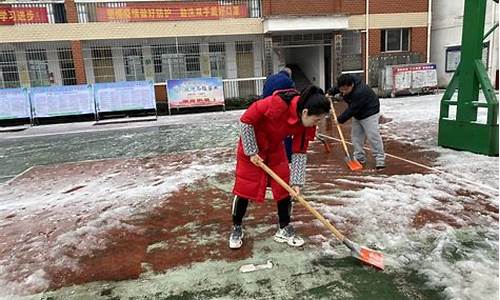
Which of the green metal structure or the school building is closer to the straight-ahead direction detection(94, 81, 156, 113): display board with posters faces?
the green metal structure

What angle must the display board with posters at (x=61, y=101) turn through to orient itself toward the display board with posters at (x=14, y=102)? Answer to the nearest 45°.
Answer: approximately 90° to its right

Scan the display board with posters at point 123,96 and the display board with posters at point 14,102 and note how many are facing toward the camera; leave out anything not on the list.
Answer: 2

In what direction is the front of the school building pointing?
toward the camera

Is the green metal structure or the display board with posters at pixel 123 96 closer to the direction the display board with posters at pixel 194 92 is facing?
the green metal structure

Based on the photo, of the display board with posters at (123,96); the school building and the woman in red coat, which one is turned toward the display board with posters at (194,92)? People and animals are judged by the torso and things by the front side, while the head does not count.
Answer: the school building

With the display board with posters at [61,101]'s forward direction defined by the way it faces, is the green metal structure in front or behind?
in front

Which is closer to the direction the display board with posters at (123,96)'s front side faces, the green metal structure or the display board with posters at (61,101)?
the green metal structure

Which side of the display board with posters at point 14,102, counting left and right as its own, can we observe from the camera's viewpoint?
front
